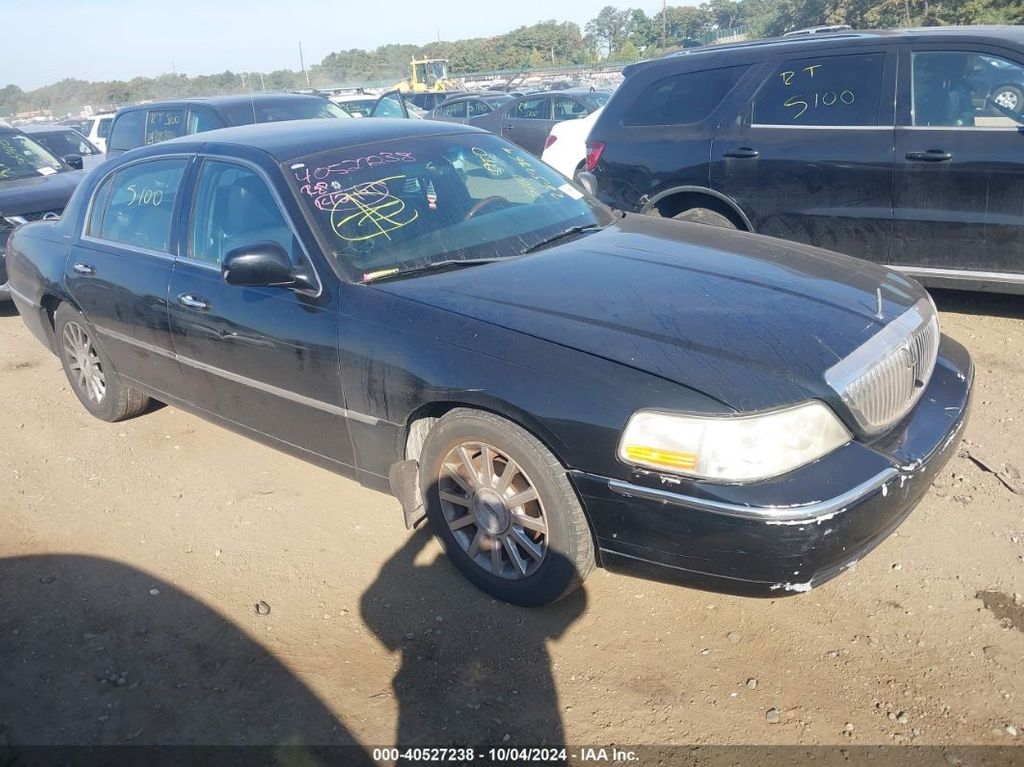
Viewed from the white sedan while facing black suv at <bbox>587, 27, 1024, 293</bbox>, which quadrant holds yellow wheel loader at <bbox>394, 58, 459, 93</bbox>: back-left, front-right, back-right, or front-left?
back-left

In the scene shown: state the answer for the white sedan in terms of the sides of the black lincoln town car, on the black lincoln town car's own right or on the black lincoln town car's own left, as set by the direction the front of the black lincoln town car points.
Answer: on the black lincoln town car's own left

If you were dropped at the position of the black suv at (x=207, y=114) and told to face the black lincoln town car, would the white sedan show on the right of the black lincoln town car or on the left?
left

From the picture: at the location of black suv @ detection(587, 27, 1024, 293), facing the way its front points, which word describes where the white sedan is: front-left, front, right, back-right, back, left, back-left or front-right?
back-left

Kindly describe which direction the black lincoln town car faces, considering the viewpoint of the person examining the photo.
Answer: facing the viewer and to the right of the viewer

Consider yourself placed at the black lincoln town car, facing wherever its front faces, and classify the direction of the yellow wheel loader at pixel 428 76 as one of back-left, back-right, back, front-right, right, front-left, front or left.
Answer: back-left

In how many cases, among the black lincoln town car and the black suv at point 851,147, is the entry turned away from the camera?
0

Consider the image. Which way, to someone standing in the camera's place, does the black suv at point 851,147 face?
facing to the right of the viewer

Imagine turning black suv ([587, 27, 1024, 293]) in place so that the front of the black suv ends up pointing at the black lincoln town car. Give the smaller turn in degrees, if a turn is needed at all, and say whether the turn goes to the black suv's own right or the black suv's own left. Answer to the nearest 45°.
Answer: approximately 90° to the black suv's own right
